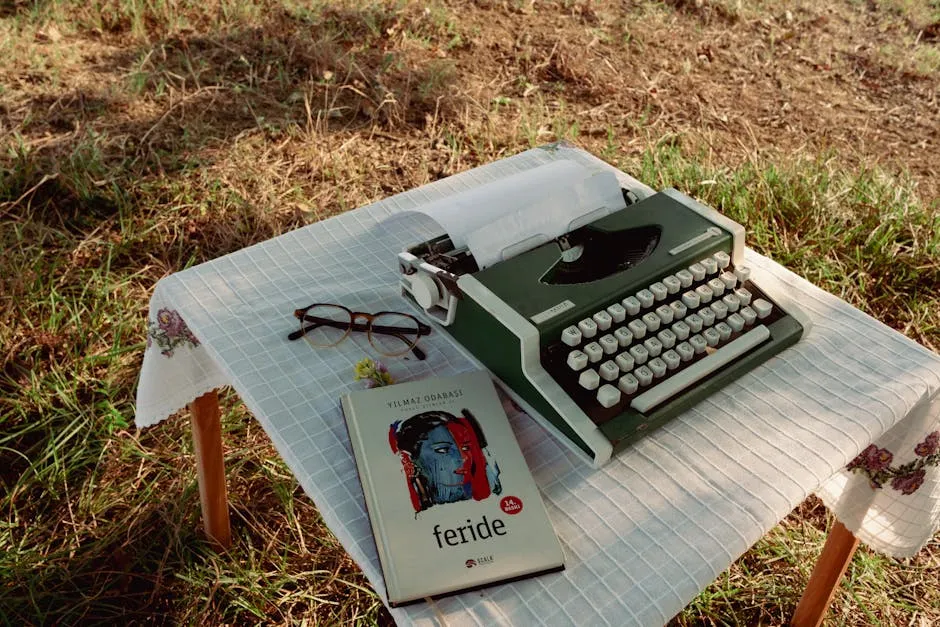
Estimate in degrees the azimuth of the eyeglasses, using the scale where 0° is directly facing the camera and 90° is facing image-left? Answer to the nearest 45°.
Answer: approximately 0°

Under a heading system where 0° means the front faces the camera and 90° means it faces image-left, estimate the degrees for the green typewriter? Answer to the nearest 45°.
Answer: approximately 315°
